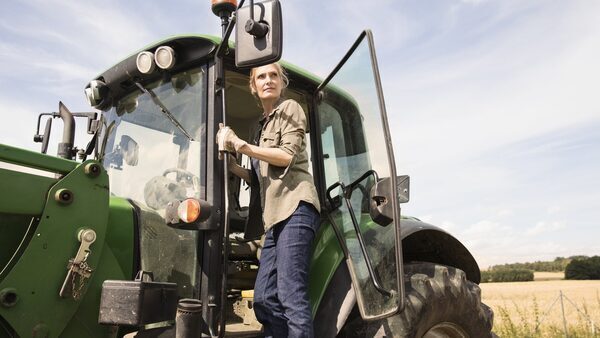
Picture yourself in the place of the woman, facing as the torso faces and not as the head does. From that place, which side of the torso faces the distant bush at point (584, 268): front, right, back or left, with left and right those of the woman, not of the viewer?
back

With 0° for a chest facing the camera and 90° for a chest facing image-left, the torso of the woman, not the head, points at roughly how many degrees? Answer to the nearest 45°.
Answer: approximately 45°

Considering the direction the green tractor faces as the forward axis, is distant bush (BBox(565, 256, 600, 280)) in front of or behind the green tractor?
behind
